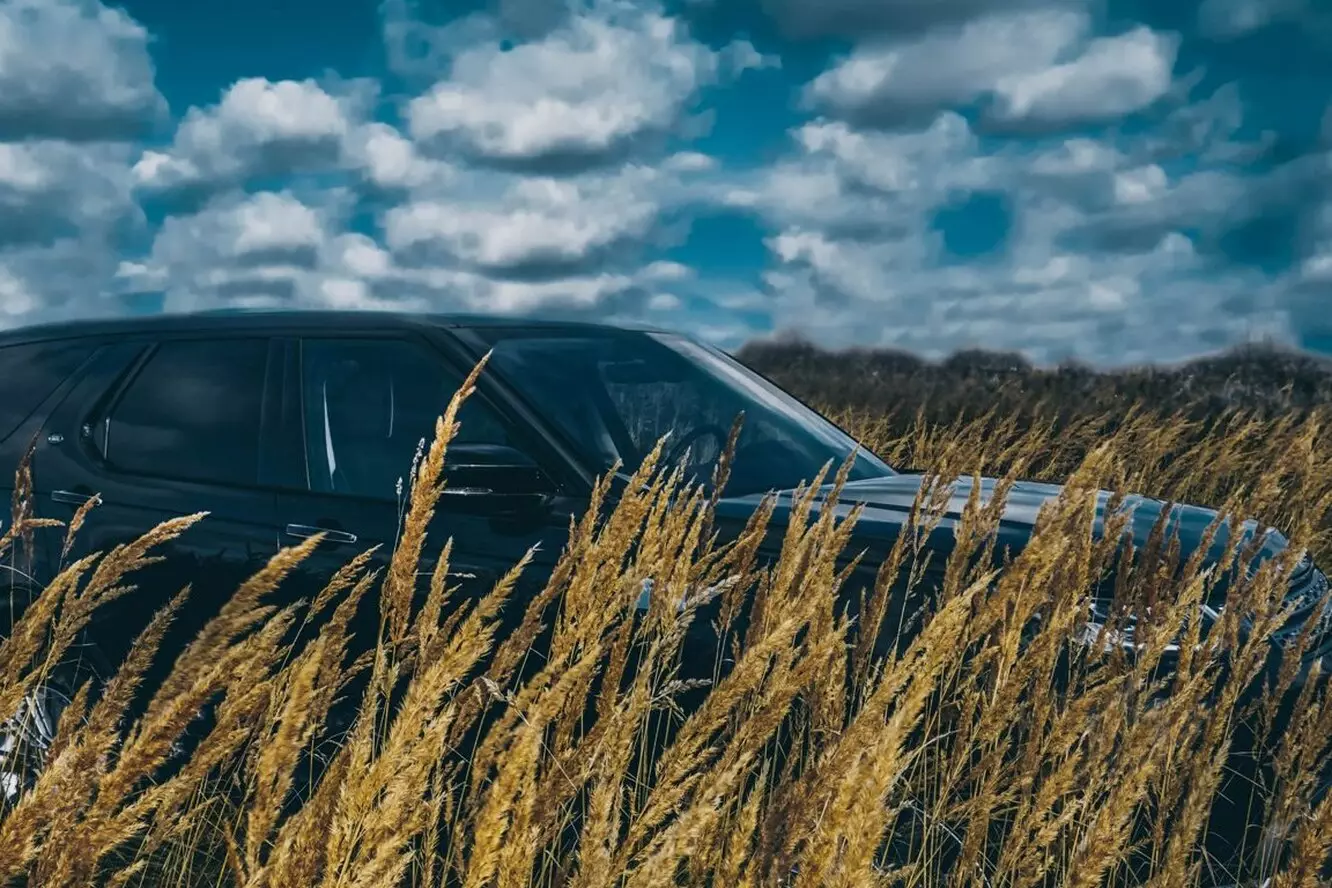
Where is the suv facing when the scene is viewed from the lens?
facing the viewer and to the right of the viewer
